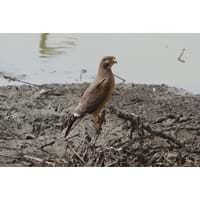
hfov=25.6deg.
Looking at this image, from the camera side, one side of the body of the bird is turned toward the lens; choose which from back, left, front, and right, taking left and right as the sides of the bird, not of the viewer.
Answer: right

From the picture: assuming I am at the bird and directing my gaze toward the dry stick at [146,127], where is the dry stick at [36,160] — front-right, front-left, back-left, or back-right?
back-right
